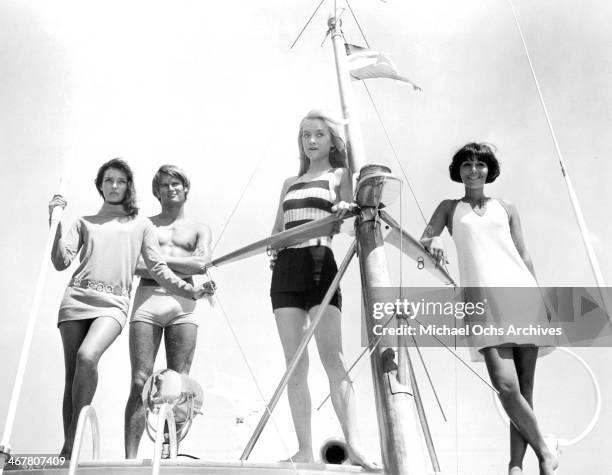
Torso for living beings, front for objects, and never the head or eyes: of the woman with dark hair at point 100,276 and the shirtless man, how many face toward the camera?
2

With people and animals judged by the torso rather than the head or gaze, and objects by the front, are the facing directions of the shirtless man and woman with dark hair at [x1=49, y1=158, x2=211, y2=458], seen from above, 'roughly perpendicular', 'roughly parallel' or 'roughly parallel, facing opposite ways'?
roughly parallel

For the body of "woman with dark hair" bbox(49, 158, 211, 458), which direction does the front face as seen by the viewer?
toward the camera

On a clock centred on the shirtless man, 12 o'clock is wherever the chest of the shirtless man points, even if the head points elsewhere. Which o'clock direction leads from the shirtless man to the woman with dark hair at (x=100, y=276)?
The woman with dark hair is roughly at 2 o'clock from the shirtless man.

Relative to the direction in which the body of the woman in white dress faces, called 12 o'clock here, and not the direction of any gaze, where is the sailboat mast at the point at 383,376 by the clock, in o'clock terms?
The sailboat mast is roughly at 3 o'clock from the woman in white dress.

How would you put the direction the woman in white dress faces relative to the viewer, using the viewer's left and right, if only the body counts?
facing the viewer

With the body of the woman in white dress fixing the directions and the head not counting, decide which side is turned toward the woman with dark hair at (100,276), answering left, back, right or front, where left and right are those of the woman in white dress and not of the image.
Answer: right

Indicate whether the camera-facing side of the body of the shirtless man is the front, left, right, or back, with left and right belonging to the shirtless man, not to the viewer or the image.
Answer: front

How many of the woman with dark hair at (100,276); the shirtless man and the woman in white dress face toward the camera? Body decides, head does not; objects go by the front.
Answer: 3

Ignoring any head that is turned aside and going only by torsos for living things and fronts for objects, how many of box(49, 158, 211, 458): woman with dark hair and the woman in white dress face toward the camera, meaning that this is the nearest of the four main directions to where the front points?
2

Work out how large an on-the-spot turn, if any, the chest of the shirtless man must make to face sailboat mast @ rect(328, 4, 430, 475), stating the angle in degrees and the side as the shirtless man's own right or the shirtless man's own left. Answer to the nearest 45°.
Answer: approximately 45° to the shirtless man's own left

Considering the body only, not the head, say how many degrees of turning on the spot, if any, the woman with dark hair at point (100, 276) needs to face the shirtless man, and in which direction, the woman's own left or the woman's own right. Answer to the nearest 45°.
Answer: approximately 135° to the woman's own left
